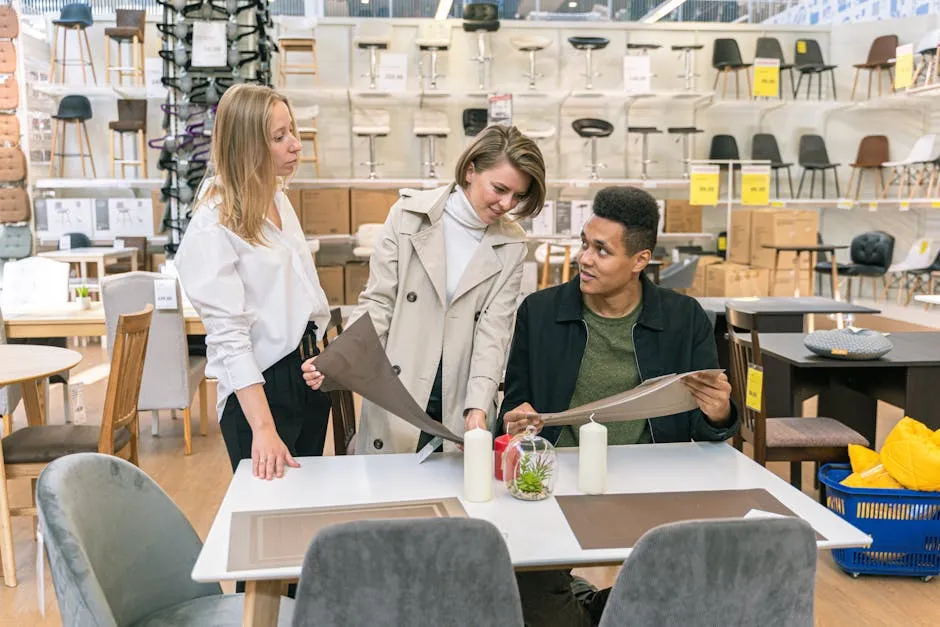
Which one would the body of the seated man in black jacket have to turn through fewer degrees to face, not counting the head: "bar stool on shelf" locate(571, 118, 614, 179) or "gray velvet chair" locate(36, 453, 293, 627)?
the gray velvet chair

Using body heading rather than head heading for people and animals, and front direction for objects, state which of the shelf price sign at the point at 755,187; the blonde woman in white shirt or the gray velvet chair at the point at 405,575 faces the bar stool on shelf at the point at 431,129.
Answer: the gray velvet chair

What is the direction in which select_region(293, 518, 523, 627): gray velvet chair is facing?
away from the camera

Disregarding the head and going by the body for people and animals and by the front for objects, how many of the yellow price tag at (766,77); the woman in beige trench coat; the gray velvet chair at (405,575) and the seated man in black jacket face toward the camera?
3

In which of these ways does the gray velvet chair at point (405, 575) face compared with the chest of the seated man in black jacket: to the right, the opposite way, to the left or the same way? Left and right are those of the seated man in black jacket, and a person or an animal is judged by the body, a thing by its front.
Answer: the opposite way

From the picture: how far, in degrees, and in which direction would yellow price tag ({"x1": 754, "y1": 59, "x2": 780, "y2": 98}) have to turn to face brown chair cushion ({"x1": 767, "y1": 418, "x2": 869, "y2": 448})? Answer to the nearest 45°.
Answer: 0° — it already faces it

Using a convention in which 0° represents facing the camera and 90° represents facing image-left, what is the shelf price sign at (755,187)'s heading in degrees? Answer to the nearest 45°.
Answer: approximately 0°

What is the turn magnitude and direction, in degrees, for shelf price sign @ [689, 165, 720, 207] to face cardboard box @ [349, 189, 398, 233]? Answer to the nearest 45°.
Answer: approximately 90° to its right

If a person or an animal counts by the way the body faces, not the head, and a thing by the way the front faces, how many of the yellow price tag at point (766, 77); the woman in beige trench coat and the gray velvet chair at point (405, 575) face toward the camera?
2
